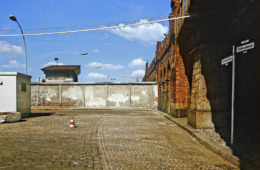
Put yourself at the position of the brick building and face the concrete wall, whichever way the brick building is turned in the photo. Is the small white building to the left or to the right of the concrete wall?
left

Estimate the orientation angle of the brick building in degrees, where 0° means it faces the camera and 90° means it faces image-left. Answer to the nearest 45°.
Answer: approximately 90°

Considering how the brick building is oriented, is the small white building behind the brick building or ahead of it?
ahead
